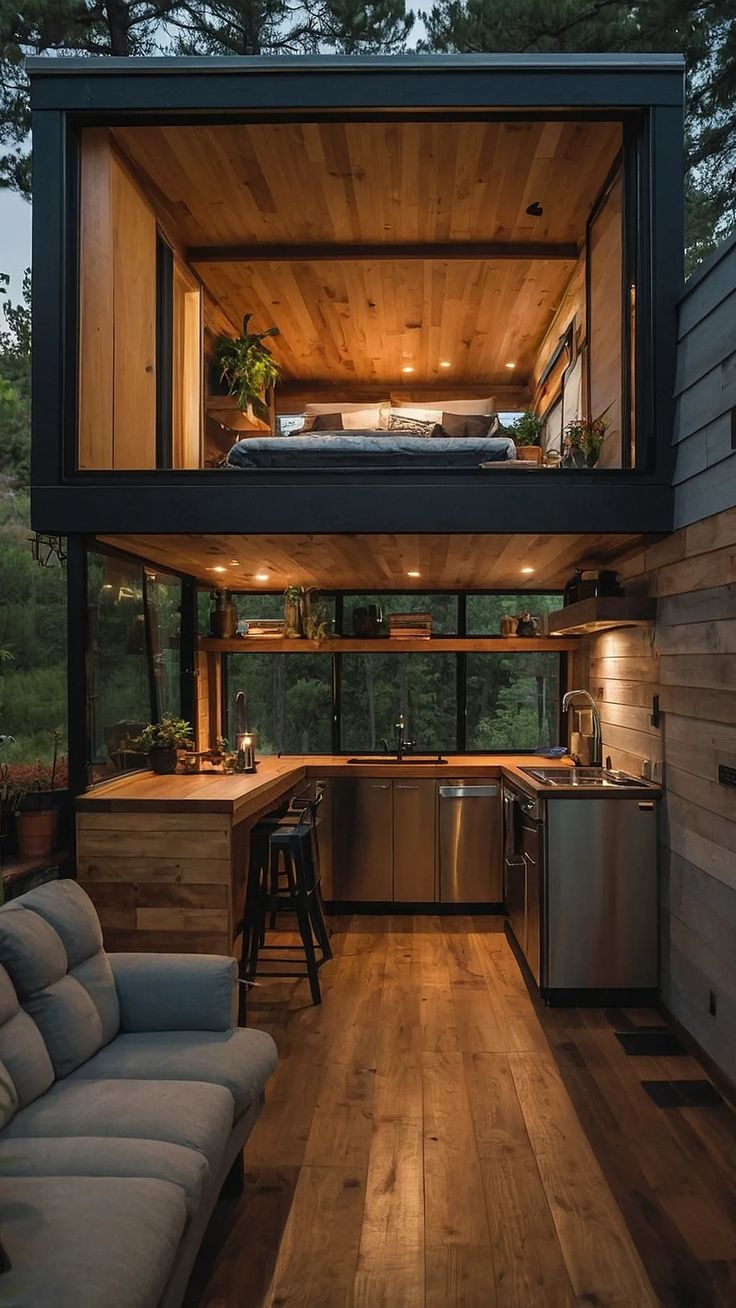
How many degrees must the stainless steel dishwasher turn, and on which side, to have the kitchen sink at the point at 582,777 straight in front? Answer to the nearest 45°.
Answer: approximately 45° to its left

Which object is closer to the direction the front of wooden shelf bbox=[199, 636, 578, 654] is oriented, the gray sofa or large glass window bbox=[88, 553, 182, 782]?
the gray sofa

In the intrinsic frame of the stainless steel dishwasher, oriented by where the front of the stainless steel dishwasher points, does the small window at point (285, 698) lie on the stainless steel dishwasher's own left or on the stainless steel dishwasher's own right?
on the stainless steel dishwasher's own right

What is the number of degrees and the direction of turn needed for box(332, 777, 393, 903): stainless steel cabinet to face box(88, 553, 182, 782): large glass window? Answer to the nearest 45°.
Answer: approximately 45° to its right

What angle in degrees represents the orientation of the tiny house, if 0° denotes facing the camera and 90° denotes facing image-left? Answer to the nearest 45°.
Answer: approximately 0°

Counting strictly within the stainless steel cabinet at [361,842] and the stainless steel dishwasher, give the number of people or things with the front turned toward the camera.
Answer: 2

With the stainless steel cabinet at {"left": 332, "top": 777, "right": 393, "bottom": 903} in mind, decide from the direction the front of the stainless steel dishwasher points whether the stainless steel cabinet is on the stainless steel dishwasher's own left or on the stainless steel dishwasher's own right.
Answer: on the stainless steel dishwasher's own right
